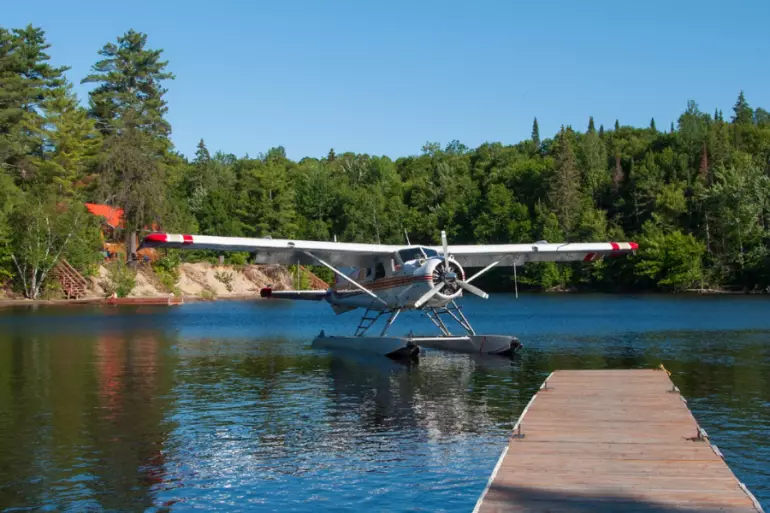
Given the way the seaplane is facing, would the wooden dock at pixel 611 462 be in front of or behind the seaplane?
in front

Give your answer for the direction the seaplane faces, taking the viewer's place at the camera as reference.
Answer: facing the viewer and to the right of the viewer
